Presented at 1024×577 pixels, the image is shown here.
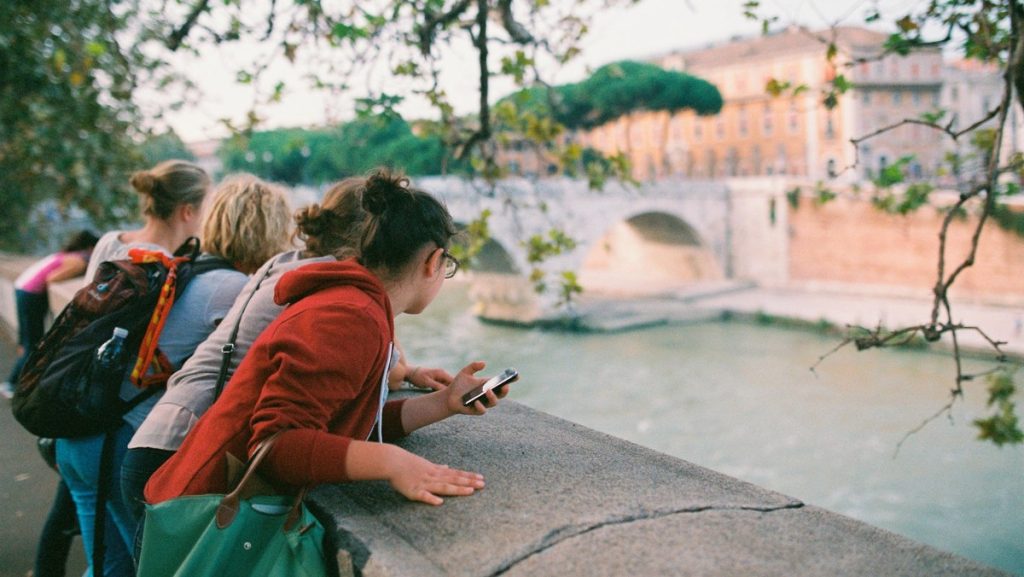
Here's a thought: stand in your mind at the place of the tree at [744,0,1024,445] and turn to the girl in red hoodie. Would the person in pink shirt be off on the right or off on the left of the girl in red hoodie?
right

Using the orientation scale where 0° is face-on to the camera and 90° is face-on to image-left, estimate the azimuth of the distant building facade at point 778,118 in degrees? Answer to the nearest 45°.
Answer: approximately 45°

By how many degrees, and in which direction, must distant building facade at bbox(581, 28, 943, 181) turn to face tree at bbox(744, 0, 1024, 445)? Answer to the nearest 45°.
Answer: approximately 45° to its left

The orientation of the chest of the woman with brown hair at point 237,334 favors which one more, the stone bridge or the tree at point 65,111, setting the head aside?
the stone bridge

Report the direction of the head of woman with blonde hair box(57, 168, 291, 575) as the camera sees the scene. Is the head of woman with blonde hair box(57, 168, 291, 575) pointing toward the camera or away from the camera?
away from the camera

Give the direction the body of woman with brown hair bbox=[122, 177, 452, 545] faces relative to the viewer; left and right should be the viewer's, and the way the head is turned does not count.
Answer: facing away from the viewer and to the right of the viewer

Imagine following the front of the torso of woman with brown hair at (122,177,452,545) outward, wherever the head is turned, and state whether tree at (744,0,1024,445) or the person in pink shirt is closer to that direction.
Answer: the tree
